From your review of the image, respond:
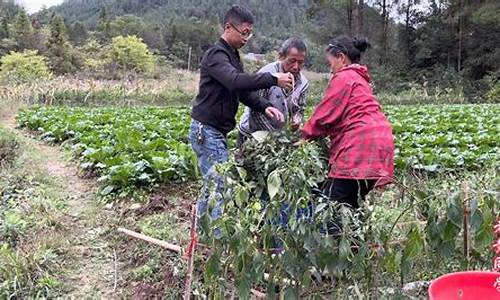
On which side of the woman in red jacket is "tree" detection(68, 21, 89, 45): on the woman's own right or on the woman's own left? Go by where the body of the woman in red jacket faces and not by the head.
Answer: on the woman's own right

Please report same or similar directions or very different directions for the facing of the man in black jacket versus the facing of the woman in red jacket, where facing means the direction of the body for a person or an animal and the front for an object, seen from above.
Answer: very different directions

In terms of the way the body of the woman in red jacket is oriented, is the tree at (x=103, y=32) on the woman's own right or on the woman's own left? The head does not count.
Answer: on the woman's own right

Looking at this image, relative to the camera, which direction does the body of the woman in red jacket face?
to the viewer's left

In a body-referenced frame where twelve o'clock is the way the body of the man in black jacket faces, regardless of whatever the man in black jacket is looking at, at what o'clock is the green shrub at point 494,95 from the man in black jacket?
The green shrub is roughly at 10 o'clock from the man in black jacket.

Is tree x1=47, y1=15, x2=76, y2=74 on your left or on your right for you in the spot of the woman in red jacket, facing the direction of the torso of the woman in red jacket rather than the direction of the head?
on your right

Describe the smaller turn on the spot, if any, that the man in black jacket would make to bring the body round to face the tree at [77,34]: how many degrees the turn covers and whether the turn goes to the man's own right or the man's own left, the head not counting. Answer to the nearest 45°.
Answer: approximately 90° to the man's own left

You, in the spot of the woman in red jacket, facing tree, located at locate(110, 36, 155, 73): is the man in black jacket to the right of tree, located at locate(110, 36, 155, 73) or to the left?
left

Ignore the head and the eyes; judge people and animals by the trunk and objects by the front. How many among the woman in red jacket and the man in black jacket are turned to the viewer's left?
1

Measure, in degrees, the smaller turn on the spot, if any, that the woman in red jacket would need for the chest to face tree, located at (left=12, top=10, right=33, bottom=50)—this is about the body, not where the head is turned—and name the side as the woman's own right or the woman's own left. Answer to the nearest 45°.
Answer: approximately 45° to the woman's own right

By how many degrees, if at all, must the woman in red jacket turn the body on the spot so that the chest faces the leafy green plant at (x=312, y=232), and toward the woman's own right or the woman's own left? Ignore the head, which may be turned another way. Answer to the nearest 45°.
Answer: approximately 90° to the woman's own left

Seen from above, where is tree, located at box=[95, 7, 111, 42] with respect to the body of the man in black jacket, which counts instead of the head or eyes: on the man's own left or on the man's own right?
on the man's own left

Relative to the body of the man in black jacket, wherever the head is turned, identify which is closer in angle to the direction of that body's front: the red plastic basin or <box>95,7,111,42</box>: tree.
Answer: the red plastic basin

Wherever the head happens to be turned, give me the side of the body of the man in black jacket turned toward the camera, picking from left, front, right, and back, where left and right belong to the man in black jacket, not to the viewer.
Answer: right
